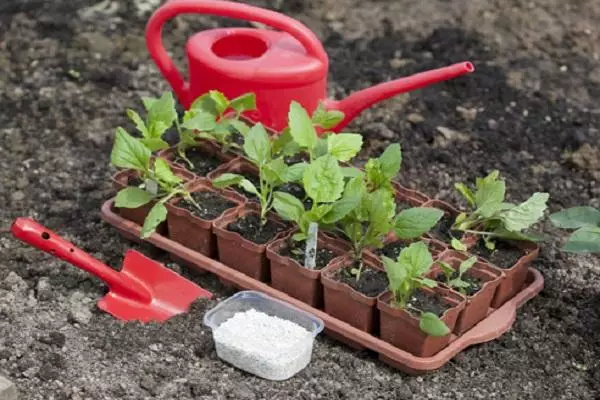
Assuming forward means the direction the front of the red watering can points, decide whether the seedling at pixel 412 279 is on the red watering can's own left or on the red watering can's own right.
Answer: on the red watering can's own right

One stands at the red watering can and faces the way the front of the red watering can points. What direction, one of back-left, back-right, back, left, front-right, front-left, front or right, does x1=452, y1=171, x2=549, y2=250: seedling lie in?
front-right

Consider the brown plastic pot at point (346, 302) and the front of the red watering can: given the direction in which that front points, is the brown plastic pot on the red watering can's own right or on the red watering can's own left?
on the red watering can's own right

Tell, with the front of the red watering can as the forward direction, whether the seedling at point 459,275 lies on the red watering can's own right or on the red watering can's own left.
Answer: on the red watering can's own right

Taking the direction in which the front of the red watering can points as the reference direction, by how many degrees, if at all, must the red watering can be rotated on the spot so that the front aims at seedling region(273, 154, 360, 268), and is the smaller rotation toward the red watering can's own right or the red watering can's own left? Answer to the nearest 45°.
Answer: approximately 90° to the red watering can's own right

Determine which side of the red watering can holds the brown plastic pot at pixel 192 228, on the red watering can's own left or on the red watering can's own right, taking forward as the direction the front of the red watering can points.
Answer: on the red watering can's own right

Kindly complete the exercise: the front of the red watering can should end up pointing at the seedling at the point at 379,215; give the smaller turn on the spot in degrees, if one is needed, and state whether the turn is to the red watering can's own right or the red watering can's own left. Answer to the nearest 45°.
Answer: approximately 45° to the red watering can's own right

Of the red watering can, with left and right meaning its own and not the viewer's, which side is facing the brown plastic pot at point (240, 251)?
right

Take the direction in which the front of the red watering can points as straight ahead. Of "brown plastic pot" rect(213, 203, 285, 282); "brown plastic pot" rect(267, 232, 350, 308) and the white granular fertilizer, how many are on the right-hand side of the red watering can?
3

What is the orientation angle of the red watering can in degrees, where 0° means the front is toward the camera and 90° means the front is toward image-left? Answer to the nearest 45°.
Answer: approximately 270°

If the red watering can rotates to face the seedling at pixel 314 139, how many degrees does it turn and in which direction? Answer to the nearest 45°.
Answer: approximately 90° to its right

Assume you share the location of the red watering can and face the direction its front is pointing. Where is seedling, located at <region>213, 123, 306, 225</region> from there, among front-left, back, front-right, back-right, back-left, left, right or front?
right

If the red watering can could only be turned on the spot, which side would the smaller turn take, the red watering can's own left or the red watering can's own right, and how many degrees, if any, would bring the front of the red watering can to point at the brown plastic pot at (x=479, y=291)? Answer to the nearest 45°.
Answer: approximately 45° to the red watering can's own right
